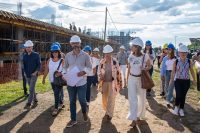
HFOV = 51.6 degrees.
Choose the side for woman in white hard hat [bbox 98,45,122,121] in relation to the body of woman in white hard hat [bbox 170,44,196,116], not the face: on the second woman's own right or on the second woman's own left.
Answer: on the second woman's own right

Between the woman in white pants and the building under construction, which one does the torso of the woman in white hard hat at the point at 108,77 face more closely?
the woman in white pants

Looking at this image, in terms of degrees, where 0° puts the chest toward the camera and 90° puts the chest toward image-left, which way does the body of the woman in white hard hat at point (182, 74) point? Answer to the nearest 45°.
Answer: approximately 0°

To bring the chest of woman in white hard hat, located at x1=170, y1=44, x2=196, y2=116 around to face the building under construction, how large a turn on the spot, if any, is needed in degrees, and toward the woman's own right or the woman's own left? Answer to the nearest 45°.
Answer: approximately 135° to the woman's own right

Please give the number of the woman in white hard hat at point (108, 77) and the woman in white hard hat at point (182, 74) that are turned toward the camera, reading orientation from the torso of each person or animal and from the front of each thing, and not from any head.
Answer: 2

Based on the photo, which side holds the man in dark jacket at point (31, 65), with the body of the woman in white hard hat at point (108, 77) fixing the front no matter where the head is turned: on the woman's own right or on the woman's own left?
on the woman's own right

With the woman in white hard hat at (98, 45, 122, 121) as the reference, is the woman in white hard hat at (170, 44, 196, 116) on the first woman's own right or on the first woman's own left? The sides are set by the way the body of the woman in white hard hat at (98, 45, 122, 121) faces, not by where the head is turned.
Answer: on the first woman's own left

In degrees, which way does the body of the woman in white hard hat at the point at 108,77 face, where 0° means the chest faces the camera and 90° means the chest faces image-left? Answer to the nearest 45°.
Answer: approximately 0°

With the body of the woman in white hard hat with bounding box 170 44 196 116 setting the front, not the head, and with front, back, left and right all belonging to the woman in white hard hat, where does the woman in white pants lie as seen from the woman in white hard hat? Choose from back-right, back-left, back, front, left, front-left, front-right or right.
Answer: front-right
